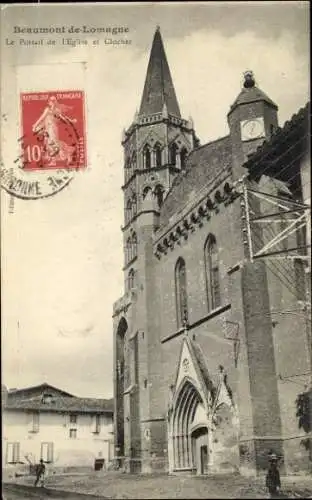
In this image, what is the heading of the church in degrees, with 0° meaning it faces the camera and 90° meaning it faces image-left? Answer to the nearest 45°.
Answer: approximately 45°
